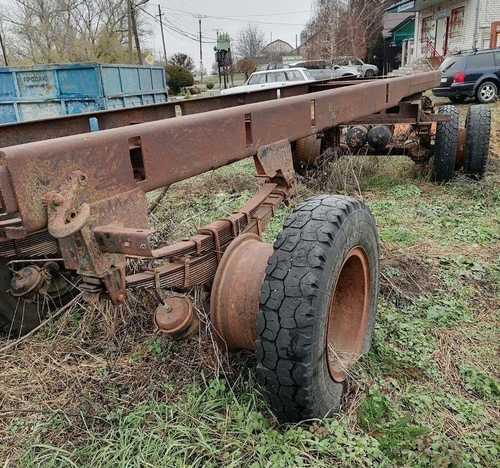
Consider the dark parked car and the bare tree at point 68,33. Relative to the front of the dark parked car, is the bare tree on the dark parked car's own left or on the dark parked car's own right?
on the dark parked car's own left

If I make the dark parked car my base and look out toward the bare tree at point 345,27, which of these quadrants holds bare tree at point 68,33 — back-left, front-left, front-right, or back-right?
front-left

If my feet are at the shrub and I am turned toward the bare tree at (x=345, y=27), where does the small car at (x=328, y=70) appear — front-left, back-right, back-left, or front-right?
front-right

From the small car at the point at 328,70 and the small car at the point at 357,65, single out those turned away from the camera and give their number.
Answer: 0

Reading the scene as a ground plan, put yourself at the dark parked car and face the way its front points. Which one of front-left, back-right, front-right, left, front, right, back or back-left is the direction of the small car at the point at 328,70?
left

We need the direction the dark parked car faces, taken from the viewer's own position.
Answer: facing away from the viewer and to the right of the viewer
